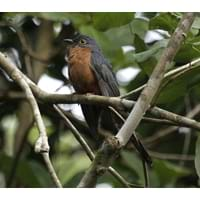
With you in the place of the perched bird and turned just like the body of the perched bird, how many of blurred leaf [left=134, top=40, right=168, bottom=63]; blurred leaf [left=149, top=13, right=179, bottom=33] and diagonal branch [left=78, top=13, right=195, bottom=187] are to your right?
0

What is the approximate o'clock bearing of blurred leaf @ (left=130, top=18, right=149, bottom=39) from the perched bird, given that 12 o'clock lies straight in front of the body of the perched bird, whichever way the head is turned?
The blurred leaf is roughly at 6 o'clock from the perched bird.

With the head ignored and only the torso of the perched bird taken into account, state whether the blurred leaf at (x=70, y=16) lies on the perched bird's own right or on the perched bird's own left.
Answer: on the perched bird's own right

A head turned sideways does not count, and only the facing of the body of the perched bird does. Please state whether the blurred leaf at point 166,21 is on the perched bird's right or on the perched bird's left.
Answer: on the perched bird's left

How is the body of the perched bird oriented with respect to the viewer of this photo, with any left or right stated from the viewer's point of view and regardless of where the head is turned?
facing the viewer and to the left of the viewer

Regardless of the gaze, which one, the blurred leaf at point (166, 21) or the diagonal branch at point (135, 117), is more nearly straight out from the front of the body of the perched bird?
the diagonal branch
